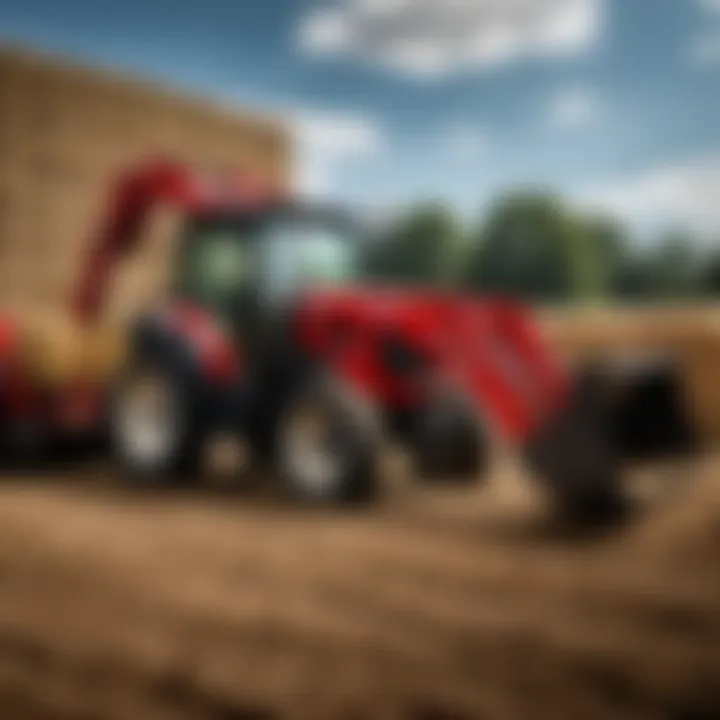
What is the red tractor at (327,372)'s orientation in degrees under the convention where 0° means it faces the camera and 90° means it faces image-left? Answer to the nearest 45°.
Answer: approximately 315°
